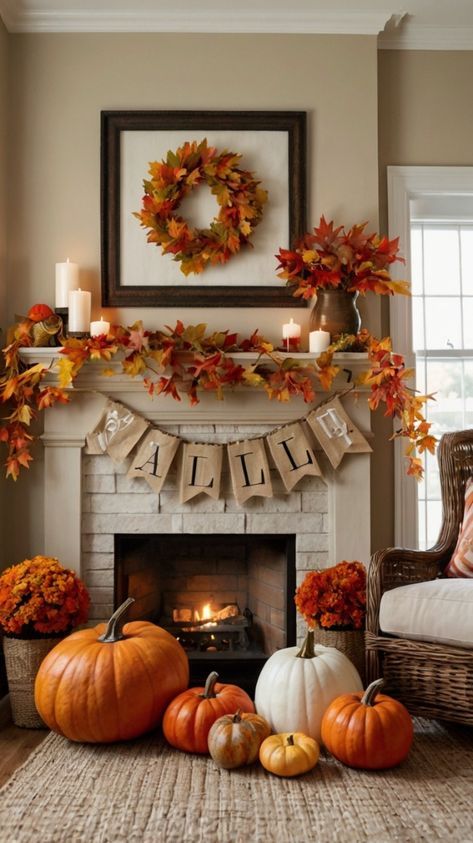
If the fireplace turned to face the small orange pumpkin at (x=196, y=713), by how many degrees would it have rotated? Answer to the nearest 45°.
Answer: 0° — it already faces it

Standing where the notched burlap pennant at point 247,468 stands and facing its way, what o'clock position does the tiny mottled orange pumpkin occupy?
The tiny mottled orange pumpkin is roughly at 12 o'clock from the notched burlap pennant.

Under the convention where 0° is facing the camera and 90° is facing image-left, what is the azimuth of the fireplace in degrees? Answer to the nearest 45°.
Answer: approximately 0°

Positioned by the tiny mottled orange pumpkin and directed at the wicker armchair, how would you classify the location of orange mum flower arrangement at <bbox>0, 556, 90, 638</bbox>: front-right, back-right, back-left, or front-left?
back-left

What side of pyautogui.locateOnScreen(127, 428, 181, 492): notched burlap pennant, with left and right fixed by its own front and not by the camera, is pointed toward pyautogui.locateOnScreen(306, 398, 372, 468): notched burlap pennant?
left

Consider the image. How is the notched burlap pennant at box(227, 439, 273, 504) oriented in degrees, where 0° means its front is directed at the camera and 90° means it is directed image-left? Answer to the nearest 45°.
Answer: approximately 0°

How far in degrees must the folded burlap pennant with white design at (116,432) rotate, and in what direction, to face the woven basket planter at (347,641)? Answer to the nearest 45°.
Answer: approximately 45° to its left
